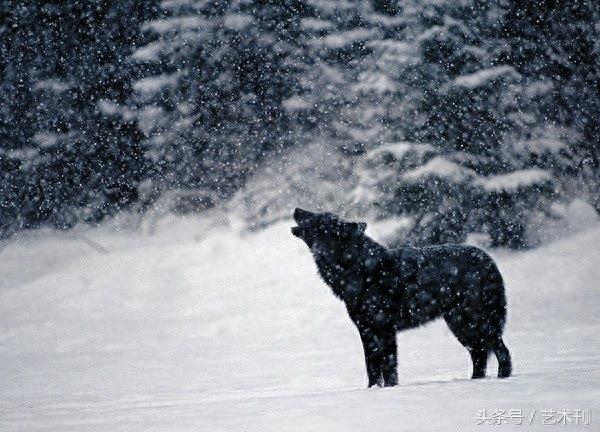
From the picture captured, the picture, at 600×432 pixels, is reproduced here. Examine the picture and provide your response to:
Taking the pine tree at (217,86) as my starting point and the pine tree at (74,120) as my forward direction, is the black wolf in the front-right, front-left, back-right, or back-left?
back-left

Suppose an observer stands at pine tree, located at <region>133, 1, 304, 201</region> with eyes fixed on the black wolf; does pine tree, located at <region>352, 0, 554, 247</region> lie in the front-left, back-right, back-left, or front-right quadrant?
front-left

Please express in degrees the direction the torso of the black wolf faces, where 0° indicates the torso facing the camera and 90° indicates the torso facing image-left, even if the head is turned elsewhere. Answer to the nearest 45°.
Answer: approximately 90°

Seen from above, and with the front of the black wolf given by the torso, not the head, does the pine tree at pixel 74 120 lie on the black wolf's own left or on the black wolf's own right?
on the black wolf's own right

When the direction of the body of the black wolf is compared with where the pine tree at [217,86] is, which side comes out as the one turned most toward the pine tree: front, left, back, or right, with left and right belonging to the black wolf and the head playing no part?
right

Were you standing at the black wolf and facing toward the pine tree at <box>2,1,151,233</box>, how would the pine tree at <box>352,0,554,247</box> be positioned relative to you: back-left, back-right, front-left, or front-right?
front-right

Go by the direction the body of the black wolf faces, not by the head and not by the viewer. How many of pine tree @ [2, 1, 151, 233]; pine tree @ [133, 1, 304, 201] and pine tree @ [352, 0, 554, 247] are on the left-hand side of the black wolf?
0

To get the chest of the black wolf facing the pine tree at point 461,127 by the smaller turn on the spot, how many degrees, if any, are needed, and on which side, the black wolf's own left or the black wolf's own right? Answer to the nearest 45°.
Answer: approximately 90° to the black wolf's own right
